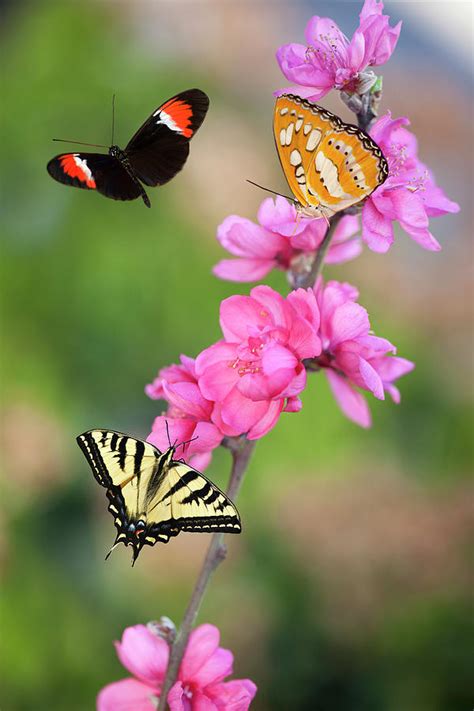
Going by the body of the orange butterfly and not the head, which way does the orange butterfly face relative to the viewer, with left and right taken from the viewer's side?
facing to the left of the viewer
